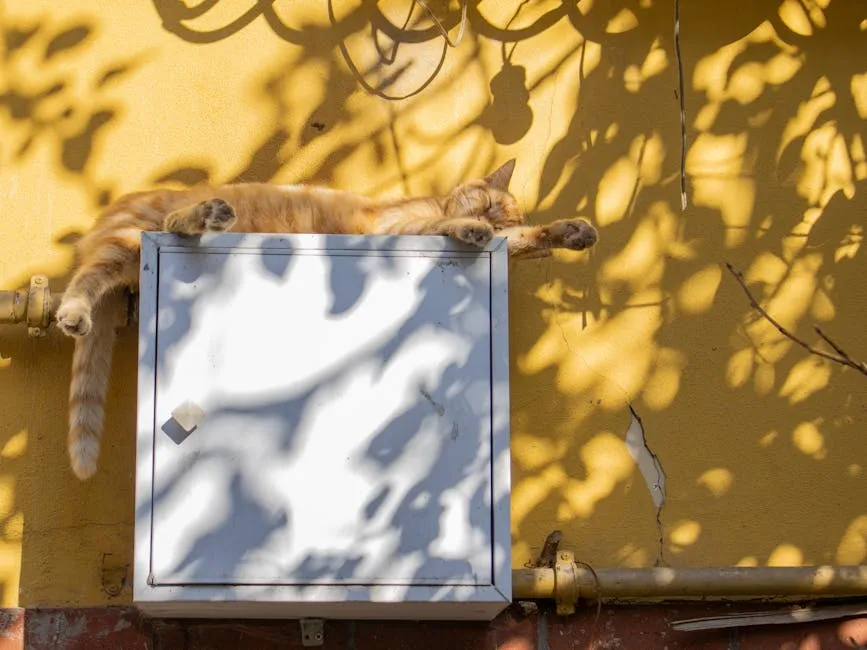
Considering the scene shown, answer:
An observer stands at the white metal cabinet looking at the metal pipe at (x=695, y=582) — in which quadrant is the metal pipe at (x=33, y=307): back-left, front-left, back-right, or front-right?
back-left

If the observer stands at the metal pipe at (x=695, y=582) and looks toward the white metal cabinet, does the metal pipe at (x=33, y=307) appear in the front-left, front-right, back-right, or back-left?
front-right

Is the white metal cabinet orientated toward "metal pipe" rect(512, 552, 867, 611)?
no

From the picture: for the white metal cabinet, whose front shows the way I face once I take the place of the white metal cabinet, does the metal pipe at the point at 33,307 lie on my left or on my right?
on my right

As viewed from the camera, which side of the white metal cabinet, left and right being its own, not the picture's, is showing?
front
